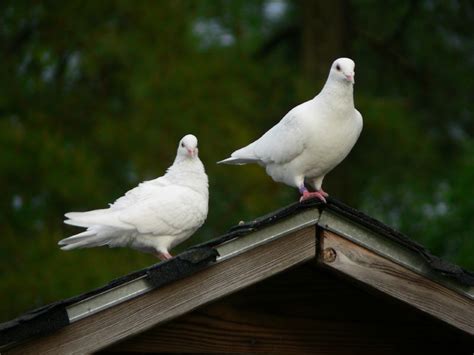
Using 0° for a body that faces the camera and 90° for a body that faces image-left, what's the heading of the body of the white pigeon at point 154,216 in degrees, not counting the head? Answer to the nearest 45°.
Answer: approximately 270°

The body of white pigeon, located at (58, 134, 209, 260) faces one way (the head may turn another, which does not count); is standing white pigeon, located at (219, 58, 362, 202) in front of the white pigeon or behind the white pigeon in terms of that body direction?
in front

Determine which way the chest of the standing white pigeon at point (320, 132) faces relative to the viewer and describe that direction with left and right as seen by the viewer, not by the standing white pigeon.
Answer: facing the viewer and to the right of the viewer

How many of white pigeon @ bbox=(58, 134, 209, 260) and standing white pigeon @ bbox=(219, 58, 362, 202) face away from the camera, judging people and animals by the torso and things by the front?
0

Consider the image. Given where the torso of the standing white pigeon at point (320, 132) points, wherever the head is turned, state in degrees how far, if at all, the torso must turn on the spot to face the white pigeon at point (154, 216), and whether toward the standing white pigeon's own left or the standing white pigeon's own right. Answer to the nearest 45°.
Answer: approximately 135° to the standing white pigeon's own right
